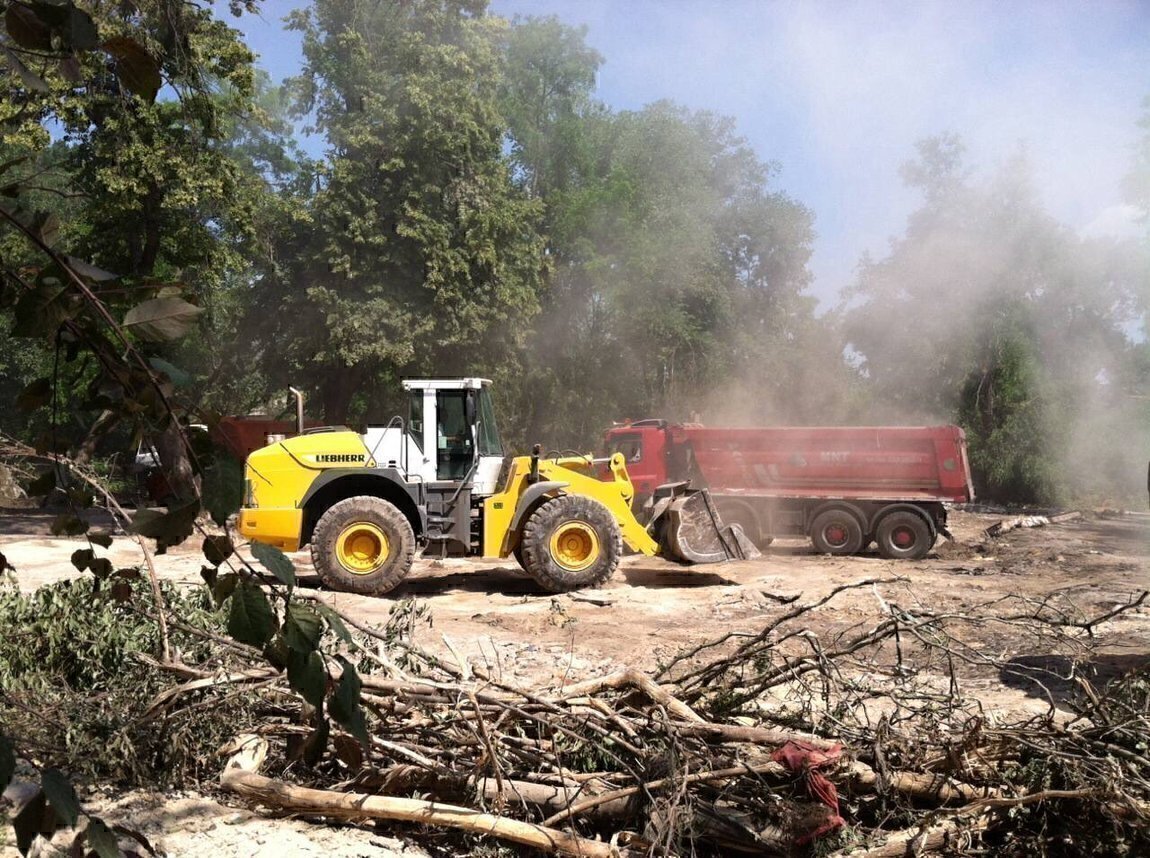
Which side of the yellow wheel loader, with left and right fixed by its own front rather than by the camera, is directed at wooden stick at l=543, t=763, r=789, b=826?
right

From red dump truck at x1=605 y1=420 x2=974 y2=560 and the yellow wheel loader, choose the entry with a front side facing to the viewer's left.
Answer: the red dump truck

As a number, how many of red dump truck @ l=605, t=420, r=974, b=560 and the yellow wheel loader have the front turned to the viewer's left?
1

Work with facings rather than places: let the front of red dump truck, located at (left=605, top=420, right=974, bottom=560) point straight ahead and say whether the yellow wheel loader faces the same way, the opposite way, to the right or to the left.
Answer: the opposite way

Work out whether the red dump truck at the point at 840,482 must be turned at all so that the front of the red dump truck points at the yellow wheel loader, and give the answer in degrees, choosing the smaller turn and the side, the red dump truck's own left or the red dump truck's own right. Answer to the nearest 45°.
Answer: approximately 45° to the red dump truck's own left

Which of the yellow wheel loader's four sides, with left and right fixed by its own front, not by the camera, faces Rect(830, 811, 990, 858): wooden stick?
right

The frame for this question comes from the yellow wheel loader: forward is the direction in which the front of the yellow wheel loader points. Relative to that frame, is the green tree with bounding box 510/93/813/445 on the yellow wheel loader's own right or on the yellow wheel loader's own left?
on the yellow wheel loader's own left

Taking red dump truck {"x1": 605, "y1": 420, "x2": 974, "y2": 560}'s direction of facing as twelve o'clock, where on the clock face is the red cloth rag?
The red cloth rag is roughly at 9 o'clock from the red dump truck.

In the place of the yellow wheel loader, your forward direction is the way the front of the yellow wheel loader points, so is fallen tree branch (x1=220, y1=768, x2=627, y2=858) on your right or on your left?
on your right

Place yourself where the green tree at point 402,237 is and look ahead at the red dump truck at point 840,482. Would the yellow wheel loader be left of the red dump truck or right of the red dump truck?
right

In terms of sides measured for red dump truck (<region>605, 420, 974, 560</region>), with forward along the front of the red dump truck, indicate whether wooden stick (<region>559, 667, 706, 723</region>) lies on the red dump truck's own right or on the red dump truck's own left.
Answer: on the red dump truck's own left

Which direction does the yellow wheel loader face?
to the viewer's right

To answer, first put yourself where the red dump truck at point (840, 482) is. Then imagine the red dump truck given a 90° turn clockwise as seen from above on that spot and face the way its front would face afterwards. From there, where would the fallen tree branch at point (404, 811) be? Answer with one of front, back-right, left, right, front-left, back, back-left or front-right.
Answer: back

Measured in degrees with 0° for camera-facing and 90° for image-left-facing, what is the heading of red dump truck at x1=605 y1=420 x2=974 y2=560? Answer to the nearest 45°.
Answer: approximately 90°
